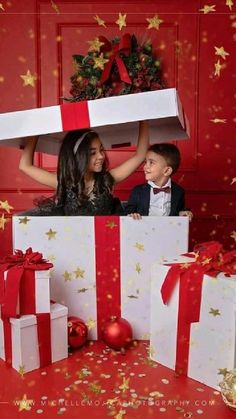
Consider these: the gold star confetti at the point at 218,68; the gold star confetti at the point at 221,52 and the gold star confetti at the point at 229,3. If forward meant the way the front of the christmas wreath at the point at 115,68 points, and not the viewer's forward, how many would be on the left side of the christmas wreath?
3

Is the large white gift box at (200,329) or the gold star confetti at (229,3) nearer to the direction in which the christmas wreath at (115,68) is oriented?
the large white gift box

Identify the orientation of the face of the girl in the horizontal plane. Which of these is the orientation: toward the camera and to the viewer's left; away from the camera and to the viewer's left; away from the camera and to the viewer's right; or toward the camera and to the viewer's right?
toward the camera and to the viewer's right

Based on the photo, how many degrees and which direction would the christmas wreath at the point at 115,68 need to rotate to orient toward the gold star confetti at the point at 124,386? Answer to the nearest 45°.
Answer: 0° — it already faces it

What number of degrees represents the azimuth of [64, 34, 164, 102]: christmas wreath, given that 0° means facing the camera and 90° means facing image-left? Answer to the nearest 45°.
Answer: approximately 0°

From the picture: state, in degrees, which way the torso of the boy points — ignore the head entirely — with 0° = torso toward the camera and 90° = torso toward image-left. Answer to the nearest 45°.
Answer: approximately 0°

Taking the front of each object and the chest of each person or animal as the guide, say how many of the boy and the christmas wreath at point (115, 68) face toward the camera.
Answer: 2

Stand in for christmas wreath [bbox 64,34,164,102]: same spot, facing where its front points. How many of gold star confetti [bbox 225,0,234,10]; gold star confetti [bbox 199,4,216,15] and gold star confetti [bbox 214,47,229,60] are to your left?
3

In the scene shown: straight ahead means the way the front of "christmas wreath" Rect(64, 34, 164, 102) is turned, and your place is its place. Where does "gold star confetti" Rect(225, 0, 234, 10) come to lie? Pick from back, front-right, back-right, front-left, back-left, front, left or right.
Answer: left

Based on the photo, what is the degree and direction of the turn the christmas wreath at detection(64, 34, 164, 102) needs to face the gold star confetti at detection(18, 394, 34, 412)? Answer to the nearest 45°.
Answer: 0° — it already faces it
